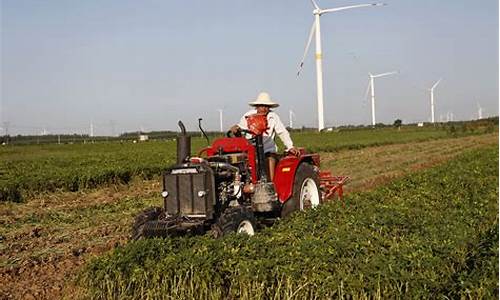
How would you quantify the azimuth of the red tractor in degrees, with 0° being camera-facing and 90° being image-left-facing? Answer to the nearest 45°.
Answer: approximately 45°

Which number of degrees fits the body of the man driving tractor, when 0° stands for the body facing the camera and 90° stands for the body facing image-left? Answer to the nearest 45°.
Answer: approximately 45°
